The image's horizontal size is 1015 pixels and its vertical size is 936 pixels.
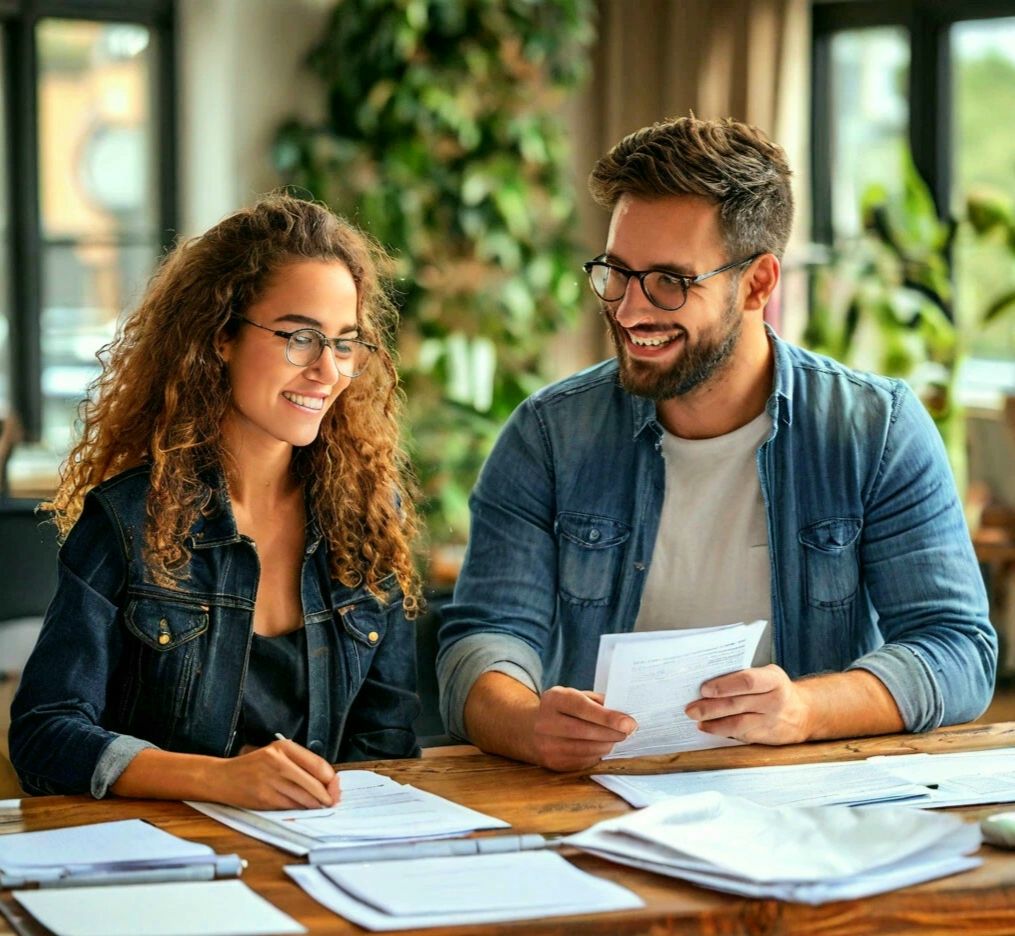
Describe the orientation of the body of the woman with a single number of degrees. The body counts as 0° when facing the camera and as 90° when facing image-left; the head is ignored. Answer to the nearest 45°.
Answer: approximately 315°

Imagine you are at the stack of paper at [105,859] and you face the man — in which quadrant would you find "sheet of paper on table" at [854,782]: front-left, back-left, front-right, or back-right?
front-right

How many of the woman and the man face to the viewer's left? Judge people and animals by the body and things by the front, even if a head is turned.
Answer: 0

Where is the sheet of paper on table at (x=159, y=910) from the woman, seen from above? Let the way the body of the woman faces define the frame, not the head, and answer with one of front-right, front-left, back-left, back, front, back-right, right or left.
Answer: front-right

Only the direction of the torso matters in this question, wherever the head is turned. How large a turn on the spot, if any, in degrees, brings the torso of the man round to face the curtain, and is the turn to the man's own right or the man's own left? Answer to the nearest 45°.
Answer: approximately 180°

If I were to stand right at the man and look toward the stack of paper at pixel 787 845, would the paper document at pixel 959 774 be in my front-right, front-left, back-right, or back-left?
front-left

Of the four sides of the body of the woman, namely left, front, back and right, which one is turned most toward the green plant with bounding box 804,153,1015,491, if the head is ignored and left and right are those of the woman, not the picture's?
left

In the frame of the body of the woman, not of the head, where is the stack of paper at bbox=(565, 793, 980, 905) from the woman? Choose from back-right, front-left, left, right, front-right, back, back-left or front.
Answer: front

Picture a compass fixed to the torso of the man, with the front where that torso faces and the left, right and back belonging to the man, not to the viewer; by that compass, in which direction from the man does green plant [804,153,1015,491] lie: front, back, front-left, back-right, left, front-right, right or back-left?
back

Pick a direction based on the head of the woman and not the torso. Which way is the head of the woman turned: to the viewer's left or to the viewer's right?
to the viewer's right

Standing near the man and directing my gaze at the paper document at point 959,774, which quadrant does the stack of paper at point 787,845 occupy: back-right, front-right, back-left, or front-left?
front-right

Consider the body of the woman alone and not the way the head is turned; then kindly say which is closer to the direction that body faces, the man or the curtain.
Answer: the man

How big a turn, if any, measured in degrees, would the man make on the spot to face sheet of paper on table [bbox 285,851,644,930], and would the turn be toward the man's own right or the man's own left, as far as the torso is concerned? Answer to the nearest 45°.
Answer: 0° — they already face it

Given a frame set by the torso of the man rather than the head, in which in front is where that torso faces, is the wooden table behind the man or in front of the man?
in front

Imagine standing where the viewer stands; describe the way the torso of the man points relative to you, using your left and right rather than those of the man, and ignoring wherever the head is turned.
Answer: facing the viewer
